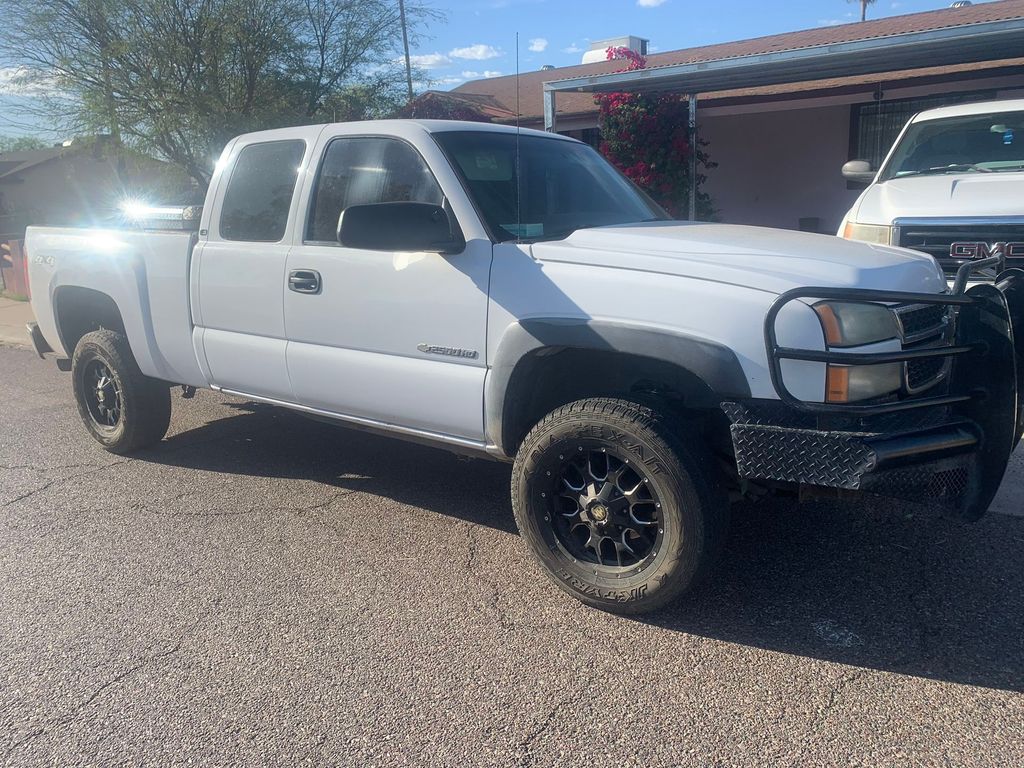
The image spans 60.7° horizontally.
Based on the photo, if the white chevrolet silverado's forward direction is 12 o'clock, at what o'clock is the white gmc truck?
The white gmc truck is roughly at 9 o'clock from the white chevrolet silverado.

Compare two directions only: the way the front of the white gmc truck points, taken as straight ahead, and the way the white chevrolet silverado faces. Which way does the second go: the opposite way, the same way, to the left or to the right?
to the left

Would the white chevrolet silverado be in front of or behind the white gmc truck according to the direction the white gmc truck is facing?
in front

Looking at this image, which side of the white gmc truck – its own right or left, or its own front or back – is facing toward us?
front

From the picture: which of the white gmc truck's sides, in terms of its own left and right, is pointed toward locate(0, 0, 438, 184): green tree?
right

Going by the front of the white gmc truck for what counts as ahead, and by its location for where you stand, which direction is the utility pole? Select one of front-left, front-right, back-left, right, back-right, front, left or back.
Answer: back-right

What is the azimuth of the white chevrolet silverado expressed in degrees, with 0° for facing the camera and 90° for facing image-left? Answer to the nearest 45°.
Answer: approximately 315°

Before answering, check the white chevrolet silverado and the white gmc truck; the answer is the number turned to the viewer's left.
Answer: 0

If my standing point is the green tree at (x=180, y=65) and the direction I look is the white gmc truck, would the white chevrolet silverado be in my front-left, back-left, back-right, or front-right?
front-right

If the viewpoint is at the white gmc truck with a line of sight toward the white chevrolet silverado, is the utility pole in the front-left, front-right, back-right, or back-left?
back-right

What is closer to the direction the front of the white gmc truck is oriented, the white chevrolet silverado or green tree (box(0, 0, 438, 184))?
the white chevrolet silverado
